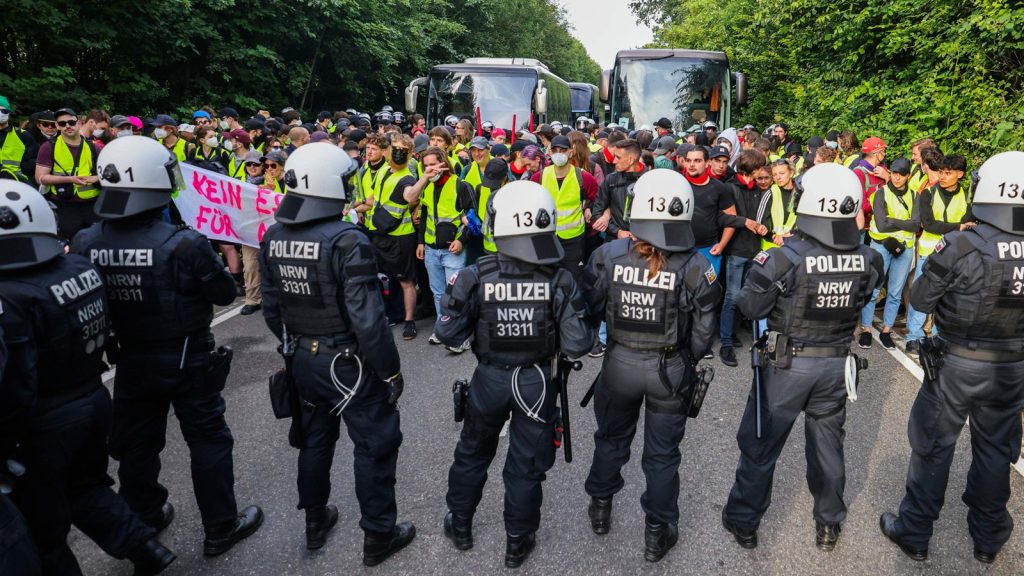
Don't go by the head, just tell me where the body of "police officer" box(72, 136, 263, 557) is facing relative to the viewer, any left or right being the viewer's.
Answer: facing away from the viewer and to the right of the viewer

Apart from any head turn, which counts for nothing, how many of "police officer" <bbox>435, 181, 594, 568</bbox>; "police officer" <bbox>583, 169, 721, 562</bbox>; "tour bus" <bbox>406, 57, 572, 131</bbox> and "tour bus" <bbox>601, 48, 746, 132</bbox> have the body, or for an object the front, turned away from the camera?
2

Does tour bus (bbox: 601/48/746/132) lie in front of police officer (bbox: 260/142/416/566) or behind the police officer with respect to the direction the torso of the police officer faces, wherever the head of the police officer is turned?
in front

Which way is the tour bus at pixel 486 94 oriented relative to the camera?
toward the camera

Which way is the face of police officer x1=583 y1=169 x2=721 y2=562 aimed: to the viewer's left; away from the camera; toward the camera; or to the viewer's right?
away from the camera

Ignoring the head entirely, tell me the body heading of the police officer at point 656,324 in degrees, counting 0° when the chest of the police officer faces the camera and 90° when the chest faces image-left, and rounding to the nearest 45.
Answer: approximately 180°

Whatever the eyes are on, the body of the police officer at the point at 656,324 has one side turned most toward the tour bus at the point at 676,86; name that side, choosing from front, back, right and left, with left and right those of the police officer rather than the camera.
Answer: front

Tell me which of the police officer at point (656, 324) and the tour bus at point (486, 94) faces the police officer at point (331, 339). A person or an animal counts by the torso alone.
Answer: the tour bus

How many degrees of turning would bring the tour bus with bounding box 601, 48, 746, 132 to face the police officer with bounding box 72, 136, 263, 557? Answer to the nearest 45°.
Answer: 0° — it already faces them

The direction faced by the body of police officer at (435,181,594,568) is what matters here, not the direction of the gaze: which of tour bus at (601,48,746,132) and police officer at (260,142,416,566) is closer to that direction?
the tour bus

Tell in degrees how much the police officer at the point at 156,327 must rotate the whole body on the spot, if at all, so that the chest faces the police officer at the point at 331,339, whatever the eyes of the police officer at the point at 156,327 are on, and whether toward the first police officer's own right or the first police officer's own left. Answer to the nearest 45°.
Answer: approximately 90° to the first police officer's own right

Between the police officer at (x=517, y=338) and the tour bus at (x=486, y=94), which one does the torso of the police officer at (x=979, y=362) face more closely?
the tour bus

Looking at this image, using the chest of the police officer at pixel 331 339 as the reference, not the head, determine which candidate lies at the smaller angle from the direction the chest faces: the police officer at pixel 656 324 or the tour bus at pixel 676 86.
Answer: the tour bus

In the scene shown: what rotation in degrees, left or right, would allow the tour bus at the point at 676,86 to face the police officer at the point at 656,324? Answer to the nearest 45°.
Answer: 0° — it already faces them

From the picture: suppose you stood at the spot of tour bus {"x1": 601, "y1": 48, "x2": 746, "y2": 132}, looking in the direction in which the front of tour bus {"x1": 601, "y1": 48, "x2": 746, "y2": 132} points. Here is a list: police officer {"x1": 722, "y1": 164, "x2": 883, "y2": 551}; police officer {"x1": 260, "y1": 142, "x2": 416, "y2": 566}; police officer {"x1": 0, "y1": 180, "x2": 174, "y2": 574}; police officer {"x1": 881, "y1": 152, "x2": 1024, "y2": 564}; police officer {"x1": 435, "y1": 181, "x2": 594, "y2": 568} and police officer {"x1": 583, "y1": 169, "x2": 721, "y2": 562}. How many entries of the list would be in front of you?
6

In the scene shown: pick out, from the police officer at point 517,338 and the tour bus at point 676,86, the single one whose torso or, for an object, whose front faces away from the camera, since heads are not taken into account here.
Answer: the police officer

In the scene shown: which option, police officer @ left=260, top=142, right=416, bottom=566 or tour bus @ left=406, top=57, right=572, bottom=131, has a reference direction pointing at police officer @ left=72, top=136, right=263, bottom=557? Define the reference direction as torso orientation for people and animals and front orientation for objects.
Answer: the tour bus
